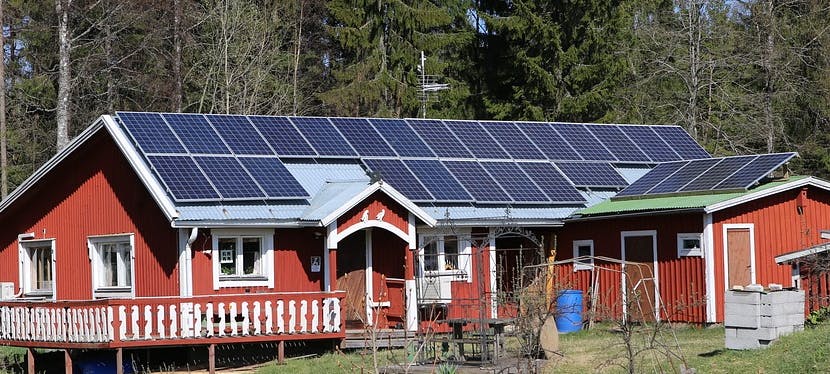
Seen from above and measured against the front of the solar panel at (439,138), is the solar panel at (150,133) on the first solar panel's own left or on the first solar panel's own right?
on the first solar panel's own right

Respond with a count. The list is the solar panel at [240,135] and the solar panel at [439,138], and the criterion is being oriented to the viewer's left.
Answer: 0

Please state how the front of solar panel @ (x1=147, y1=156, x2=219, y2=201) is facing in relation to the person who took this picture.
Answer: facing the viewer and to the right of the viewer

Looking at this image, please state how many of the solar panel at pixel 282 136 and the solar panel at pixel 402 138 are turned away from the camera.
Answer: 0

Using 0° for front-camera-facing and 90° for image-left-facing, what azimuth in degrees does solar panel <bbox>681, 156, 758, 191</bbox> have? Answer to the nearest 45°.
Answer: approximately 45°

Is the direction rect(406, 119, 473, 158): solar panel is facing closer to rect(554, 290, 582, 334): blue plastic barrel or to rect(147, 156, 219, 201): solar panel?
the blue plastic barrel

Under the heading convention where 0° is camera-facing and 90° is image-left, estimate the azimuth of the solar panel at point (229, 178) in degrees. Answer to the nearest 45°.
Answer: approximately 315°

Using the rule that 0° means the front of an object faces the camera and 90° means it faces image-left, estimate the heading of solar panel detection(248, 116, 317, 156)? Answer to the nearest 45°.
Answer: approximately 315°
